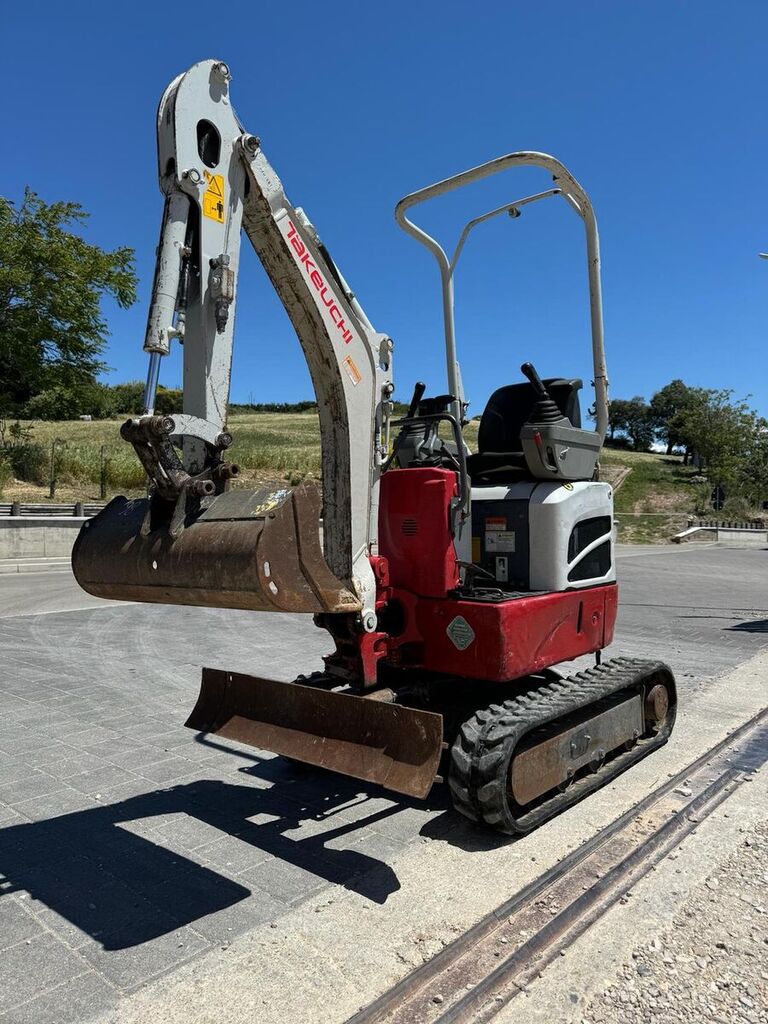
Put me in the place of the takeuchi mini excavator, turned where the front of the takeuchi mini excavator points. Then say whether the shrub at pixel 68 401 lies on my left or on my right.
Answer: on my right

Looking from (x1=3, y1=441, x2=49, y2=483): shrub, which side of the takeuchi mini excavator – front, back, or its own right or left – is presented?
right

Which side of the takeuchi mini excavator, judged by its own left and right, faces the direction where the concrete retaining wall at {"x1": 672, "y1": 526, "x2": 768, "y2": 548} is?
back

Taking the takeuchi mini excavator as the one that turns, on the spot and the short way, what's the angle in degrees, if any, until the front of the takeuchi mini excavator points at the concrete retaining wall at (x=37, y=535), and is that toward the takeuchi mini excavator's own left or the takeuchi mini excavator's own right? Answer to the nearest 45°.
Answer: approximately 90° to the takeuchi mini excavator's own right

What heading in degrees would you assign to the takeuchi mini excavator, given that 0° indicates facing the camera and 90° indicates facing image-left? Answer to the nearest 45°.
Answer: approximately 45°

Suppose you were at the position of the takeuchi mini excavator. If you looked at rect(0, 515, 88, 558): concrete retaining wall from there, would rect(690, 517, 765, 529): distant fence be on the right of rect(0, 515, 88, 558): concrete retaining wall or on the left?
right

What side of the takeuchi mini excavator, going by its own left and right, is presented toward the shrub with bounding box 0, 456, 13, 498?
right
